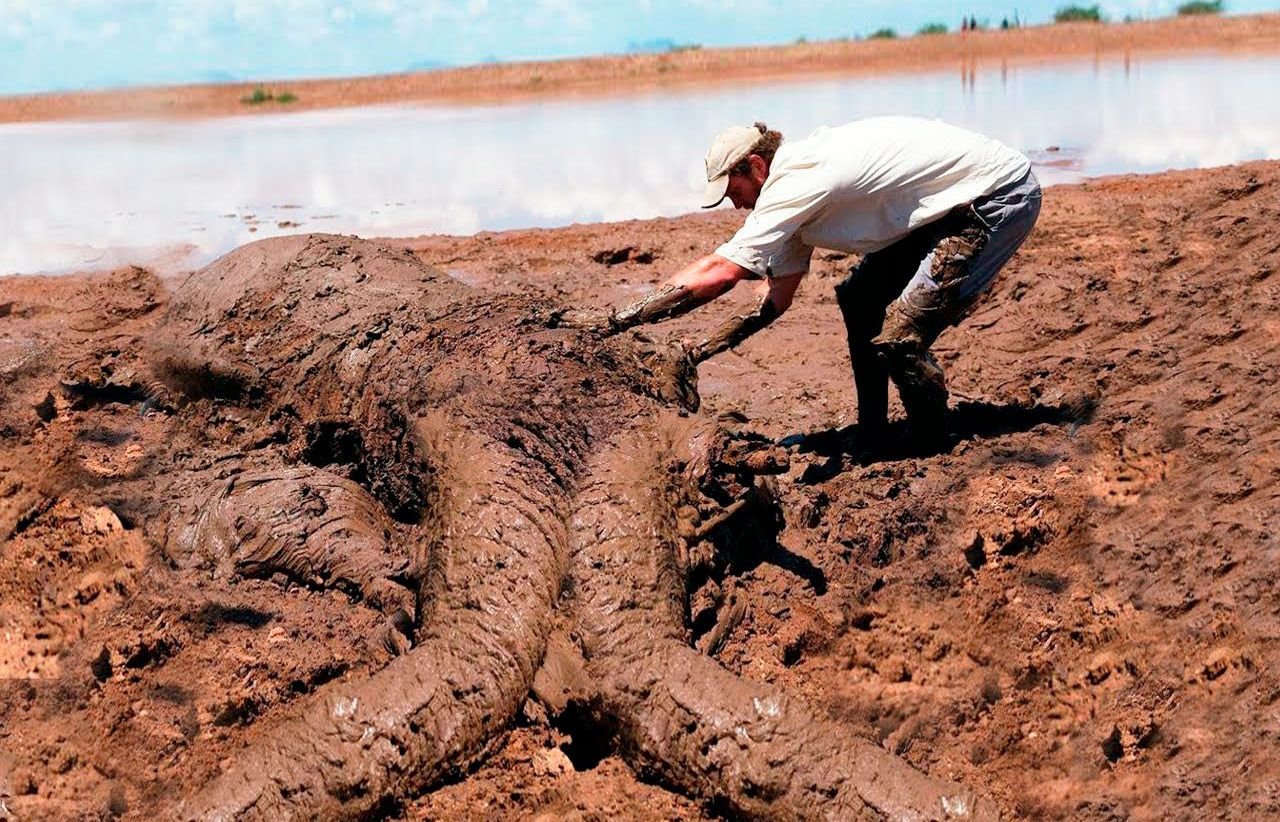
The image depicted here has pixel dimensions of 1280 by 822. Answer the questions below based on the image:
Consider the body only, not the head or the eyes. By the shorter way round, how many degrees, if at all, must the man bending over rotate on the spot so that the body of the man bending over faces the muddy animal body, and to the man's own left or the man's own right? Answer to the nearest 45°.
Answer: approximately 45° to the man's own left

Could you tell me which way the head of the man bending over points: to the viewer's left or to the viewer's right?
to the viewer's left

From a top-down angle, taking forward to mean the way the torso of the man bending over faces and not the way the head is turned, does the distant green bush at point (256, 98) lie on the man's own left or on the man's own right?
on the man's own right

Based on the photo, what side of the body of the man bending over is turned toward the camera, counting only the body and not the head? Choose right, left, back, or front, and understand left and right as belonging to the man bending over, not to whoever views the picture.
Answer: left
